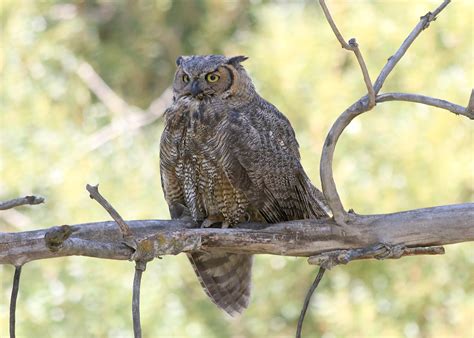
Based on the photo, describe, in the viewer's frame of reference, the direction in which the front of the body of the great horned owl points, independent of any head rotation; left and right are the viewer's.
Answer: facing the viewer and to the left of the viewer

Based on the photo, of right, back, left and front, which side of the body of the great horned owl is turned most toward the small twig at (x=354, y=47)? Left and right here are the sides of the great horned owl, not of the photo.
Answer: left

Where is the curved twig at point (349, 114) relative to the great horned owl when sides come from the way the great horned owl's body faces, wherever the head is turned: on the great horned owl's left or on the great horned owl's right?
on the great horned owl's left
